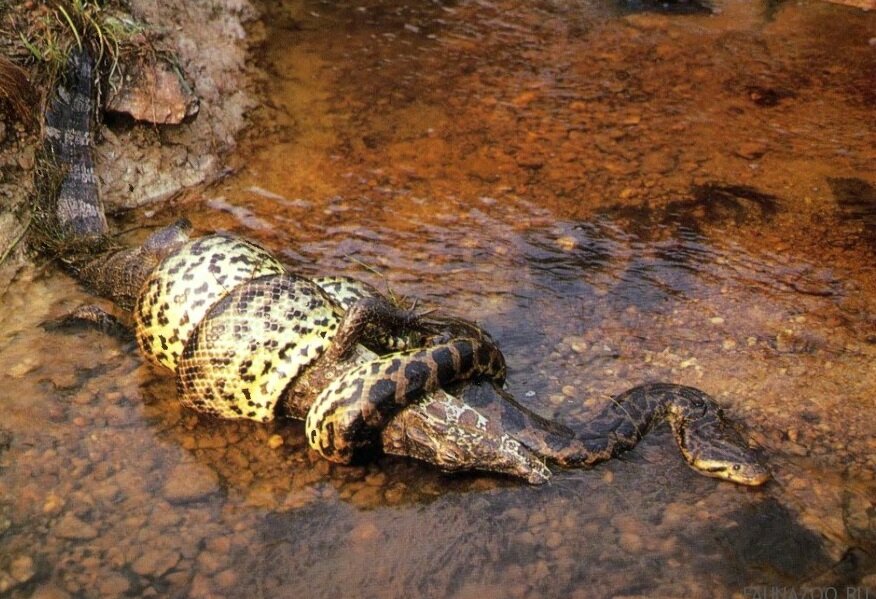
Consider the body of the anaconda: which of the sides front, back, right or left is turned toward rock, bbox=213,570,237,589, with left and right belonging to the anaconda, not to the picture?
right

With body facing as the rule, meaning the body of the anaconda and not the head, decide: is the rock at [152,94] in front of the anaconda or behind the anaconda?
behind

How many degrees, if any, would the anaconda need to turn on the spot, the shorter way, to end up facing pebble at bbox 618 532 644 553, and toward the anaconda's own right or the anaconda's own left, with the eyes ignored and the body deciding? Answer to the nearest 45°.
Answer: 0° — it already faces it

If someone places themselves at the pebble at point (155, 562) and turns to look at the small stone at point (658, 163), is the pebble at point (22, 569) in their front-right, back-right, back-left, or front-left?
back-left

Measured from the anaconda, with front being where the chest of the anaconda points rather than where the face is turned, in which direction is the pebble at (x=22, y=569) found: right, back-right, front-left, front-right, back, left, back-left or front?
right

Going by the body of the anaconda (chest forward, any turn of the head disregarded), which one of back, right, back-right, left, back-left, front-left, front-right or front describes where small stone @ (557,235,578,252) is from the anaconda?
left

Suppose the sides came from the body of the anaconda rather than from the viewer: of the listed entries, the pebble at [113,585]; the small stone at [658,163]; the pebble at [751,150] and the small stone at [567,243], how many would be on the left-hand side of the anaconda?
3

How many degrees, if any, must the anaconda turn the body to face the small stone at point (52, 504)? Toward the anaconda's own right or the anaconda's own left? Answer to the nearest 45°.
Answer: approximately 90° to the anaconda's own right

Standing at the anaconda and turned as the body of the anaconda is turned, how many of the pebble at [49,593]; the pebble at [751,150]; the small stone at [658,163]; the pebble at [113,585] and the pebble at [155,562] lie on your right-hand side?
3

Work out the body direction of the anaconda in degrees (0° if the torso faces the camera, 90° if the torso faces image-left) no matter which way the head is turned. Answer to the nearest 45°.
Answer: approximately 315°

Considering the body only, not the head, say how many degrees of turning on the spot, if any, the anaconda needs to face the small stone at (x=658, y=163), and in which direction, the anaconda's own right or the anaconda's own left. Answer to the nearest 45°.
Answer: approximately 90° to the anaconda's own left

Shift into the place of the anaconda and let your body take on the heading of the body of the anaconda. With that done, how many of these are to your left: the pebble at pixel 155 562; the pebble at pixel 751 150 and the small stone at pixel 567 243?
2

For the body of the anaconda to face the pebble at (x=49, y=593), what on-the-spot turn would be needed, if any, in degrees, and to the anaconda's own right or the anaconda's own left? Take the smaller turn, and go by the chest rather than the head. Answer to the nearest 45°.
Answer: approximately 90° to the anaconda's own right

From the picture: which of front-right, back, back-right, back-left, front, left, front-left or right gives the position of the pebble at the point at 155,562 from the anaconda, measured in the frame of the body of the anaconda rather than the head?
right

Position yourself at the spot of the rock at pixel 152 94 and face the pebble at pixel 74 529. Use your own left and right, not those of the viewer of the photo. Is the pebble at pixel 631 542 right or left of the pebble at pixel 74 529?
left
